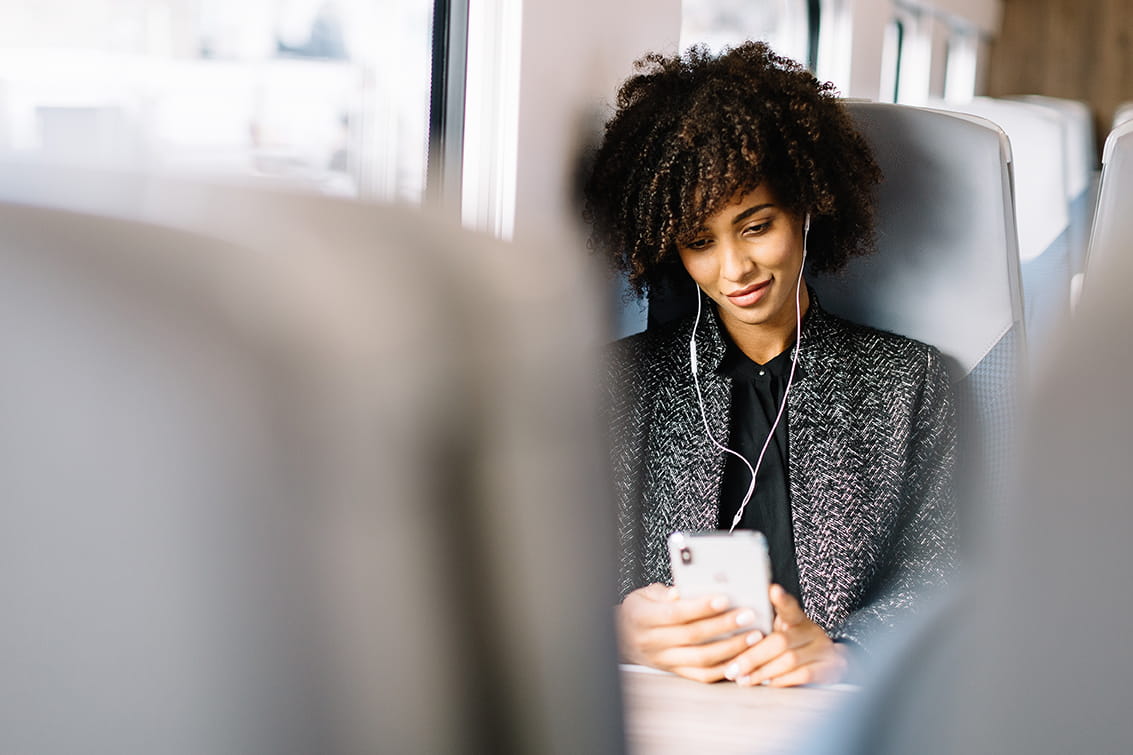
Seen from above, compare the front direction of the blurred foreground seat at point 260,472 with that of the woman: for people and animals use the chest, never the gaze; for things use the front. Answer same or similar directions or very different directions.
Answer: very different directions

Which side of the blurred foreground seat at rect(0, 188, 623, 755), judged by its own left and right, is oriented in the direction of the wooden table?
front

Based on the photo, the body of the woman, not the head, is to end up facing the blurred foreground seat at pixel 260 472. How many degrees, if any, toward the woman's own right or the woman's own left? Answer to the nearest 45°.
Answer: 0° — they already face it

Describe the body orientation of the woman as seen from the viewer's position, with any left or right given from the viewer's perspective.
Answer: facing the viewer

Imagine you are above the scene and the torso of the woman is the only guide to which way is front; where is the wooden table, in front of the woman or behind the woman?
in front

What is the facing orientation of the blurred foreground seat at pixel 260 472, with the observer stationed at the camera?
facing away from the viewer and to the right of the viewer

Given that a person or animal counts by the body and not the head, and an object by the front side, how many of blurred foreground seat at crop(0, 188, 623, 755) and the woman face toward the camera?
1
